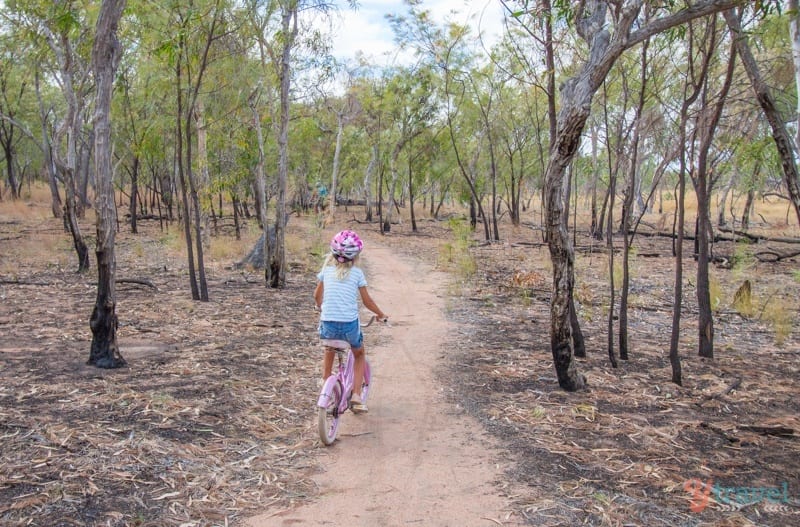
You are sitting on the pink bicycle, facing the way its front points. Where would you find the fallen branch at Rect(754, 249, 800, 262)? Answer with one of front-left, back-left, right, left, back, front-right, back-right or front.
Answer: front

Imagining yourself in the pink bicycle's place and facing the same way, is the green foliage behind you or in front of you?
in front

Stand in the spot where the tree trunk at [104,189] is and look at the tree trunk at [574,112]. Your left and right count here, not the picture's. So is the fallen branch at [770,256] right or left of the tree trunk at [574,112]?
left

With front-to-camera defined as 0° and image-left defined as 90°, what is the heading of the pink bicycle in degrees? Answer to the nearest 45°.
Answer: approximately 225°

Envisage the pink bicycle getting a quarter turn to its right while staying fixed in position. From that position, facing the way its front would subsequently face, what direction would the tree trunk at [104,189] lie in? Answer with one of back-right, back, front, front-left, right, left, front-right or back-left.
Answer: back

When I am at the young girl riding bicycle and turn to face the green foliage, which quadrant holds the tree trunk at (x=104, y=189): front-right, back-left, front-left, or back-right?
front-left

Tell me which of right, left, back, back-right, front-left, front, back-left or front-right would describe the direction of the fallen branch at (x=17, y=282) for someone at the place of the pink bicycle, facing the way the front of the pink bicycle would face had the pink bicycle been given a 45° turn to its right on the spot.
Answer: back-left

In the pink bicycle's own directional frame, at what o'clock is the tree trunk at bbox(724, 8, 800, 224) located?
The tree trunk is roughly at 1 o'clock from the pink bicycle.

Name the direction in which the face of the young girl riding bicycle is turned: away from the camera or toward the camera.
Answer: away from the camera

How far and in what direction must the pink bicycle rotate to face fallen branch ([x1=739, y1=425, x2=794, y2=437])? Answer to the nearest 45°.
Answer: approximately 45° to its right
